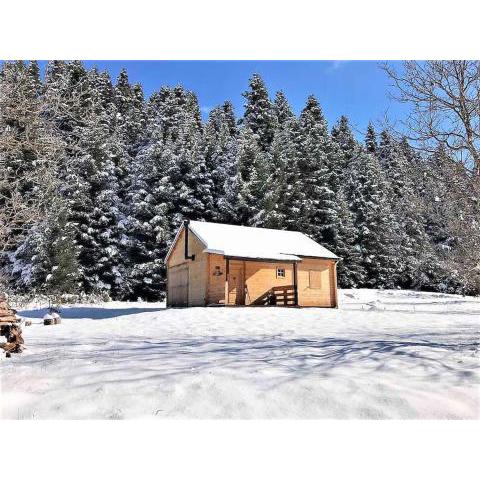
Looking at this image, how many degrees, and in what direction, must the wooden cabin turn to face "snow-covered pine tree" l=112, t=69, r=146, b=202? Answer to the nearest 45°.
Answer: approximately 180°

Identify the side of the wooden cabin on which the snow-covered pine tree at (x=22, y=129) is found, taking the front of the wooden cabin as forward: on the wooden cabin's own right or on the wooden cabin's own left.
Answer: on the wooden cabin's own right

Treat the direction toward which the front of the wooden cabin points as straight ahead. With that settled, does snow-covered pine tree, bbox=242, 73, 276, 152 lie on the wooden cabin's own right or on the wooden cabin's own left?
on the wooden cabin's own left

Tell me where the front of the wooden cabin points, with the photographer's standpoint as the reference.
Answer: facing the viewer and to the right of the viewer

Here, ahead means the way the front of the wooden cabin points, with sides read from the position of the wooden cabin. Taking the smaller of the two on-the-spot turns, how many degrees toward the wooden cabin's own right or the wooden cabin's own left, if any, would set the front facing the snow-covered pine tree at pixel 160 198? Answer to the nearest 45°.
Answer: approximately 180°

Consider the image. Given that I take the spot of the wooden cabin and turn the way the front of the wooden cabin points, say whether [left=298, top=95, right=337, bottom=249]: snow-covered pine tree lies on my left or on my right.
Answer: on my left

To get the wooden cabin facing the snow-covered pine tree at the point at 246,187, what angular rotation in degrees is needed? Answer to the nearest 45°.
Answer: approximately 135° to its left

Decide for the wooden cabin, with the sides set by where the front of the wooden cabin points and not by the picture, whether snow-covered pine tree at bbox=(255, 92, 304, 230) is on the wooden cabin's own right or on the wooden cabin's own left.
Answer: on the wooden cabin's own left

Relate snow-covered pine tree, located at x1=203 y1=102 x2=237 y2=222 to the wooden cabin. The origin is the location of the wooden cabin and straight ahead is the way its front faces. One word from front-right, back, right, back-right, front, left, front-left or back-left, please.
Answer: back-left
